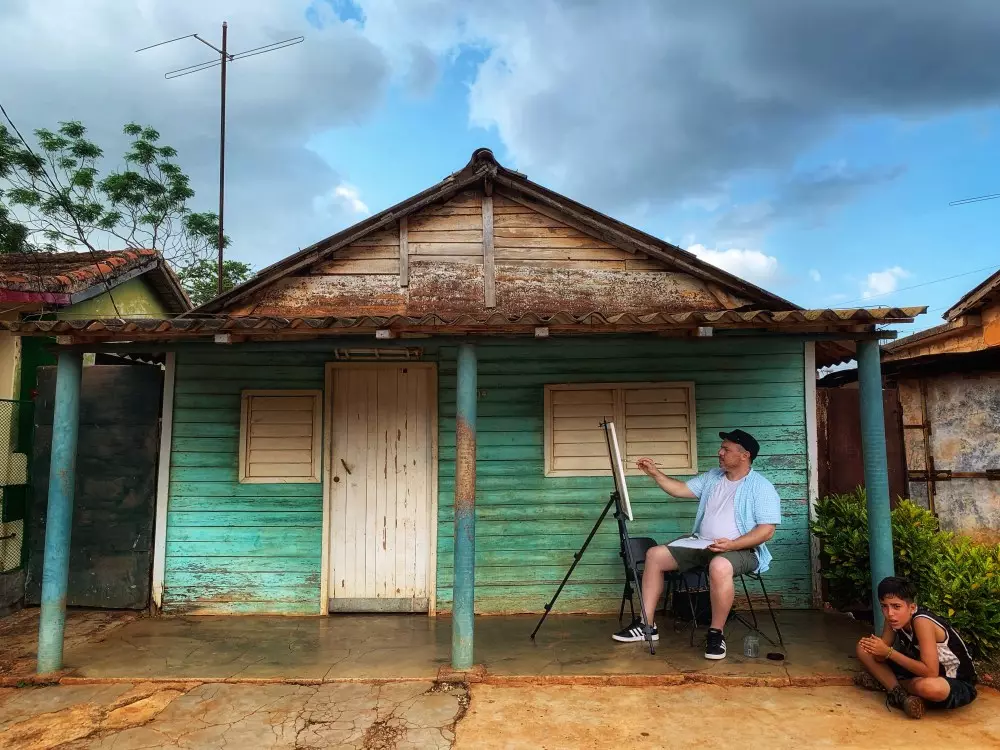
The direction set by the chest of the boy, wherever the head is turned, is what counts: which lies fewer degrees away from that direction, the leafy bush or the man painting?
the man painting

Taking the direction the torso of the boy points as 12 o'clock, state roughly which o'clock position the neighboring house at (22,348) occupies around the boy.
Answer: The neighboring house is roughly at 1 o'clock from the boy.

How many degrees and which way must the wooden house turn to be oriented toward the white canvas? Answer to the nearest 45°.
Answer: approximately 45° to its left

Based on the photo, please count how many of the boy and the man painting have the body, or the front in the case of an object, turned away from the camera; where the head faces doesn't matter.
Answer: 0

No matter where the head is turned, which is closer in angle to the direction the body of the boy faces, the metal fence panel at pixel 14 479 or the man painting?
the metal fence panel

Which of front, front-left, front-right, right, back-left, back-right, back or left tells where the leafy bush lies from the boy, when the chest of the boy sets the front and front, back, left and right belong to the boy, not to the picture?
back-right

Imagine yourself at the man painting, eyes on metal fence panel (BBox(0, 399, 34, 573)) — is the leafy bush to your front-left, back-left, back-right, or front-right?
back-right

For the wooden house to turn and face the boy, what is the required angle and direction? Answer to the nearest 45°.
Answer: approximately 45° to its left

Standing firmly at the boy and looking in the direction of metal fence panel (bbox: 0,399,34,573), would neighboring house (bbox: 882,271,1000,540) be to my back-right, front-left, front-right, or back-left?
back-right

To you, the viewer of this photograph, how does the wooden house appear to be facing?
facing the viewer

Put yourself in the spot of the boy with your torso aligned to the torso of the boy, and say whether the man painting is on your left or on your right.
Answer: on your right

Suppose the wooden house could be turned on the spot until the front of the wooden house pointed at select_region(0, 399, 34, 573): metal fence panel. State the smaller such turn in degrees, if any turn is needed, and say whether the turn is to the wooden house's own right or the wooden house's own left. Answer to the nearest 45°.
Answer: approximately 90° to the wooden house's own right

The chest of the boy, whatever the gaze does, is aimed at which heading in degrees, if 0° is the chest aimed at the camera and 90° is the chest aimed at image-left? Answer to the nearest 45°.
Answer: approximately 45°

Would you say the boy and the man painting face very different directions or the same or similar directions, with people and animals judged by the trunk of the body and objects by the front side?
same or similar directions

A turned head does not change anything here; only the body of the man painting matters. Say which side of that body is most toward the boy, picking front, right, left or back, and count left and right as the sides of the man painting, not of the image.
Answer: left

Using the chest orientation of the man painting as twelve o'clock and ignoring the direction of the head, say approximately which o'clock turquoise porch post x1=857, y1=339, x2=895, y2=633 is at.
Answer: The turquoise porch post is roughly at 7 o'clock from the man painting.

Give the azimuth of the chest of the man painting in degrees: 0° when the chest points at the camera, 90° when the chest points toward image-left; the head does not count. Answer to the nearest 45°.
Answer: approximately 45°

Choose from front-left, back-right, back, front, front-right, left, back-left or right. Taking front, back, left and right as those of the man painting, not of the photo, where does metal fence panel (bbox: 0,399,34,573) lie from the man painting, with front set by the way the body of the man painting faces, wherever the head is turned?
front-right

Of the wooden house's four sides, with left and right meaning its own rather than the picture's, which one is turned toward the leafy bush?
left
